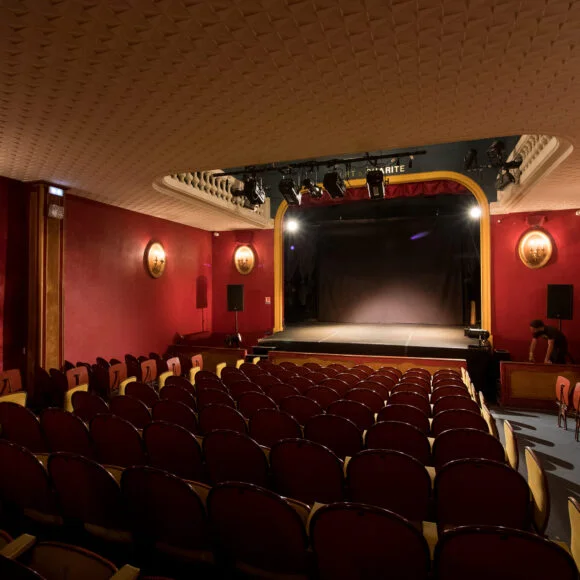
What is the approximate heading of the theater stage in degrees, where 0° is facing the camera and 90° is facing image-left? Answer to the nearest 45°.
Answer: approximately 0°

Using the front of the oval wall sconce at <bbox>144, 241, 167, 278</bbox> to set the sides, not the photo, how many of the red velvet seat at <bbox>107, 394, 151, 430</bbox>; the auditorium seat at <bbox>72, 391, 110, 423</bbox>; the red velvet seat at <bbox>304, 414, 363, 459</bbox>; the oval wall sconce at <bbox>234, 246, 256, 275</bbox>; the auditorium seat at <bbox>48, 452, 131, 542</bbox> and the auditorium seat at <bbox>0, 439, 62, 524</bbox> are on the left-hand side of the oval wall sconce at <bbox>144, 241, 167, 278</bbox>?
1

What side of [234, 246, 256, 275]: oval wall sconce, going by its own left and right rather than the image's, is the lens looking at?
front

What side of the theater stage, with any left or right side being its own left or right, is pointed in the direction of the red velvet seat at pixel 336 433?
front

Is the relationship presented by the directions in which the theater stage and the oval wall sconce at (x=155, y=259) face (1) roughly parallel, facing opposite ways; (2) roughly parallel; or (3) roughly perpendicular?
roughly perpendicular

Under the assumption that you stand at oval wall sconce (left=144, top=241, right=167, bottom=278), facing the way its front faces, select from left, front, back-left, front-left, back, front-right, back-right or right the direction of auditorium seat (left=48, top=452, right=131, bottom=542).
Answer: front-right

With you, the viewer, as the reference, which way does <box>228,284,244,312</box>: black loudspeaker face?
facing the viewer

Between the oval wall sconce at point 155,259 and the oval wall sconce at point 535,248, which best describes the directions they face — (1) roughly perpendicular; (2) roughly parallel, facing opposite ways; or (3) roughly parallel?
roughly perpendicular

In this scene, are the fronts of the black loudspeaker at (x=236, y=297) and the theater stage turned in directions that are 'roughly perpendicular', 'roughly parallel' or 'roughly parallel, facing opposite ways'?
roughly parallel

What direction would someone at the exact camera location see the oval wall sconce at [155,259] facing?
facing the viewer and to the right of the viewer

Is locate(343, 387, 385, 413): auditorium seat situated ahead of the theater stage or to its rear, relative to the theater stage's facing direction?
ahead

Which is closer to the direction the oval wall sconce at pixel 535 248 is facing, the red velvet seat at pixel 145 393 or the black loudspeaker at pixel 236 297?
the red velvet seat

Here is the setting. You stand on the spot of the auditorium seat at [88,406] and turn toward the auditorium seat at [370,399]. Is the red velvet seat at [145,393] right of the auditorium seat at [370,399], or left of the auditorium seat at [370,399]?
left

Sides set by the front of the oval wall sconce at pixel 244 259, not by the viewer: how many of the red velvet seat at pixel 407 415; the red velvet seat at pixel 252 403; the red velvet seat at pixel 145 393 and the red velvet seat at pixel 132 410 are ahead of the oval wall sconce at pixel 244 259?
4

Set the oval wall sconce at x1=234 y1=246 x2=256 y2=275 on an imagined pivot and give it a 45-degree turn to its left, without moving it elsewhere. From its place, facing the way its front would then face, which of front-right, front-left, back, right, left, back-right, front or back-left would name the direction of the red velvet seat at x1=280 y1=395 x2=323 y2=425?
front-right

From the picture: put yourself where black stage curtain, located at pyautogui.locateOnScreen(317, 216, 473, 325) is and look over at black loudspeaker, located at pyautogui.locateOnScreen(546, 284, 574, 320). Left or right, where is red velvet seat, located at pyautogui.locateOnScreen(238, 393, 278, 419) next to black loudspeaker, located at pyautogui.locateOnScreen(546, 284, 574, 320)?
right

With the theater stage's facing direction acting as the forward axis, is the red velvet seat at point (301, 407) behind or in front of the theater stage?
in front
